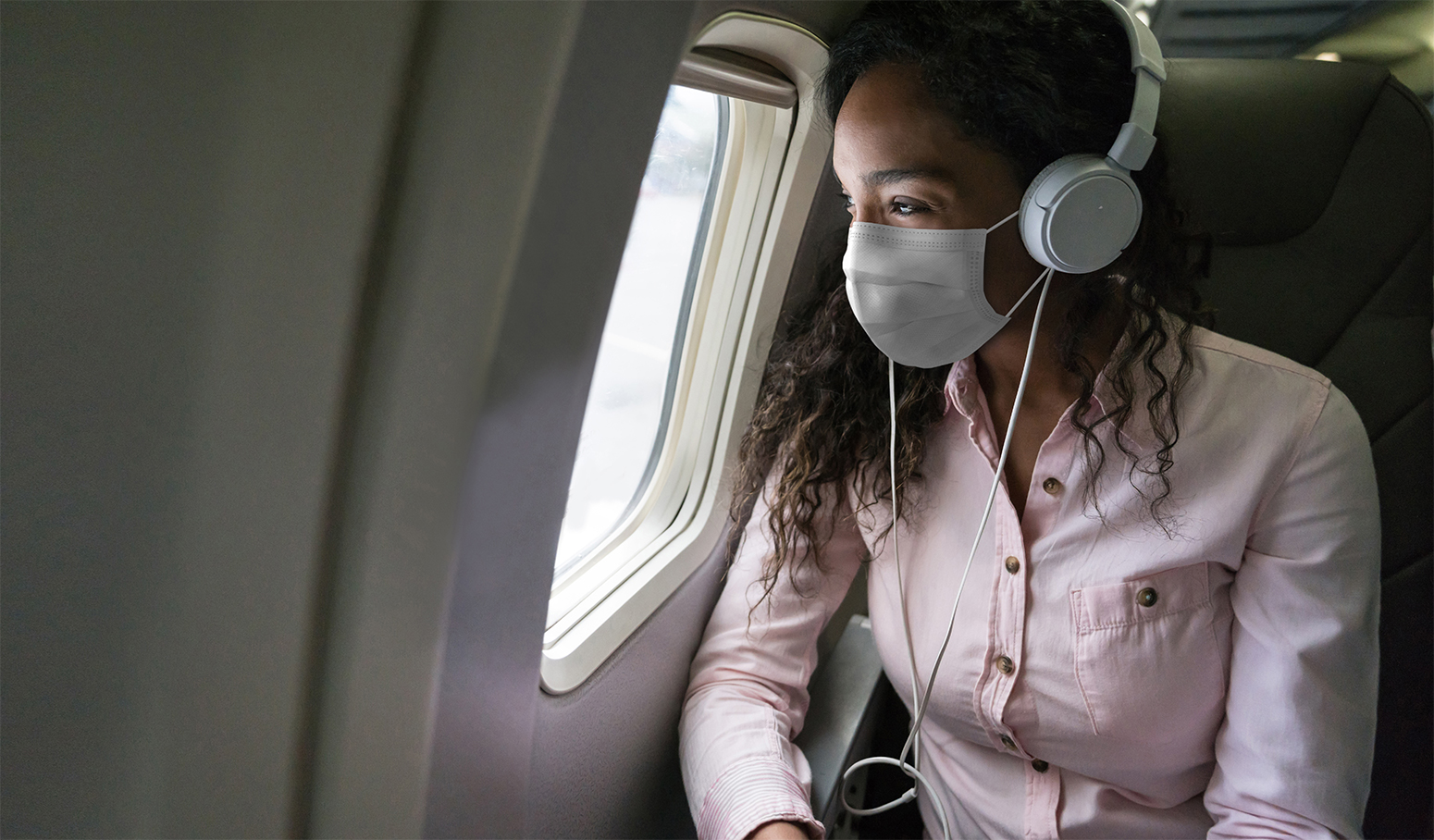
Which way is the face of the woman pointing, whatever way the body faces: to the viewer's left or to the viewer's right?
to the viewer's left

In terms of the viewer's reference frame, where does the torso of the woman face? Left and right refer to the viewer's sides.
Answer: facing the viewer and to the left of the viewer

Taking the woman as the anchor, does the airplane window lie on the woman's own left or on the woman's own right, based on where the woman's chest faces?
on the woman's own right
